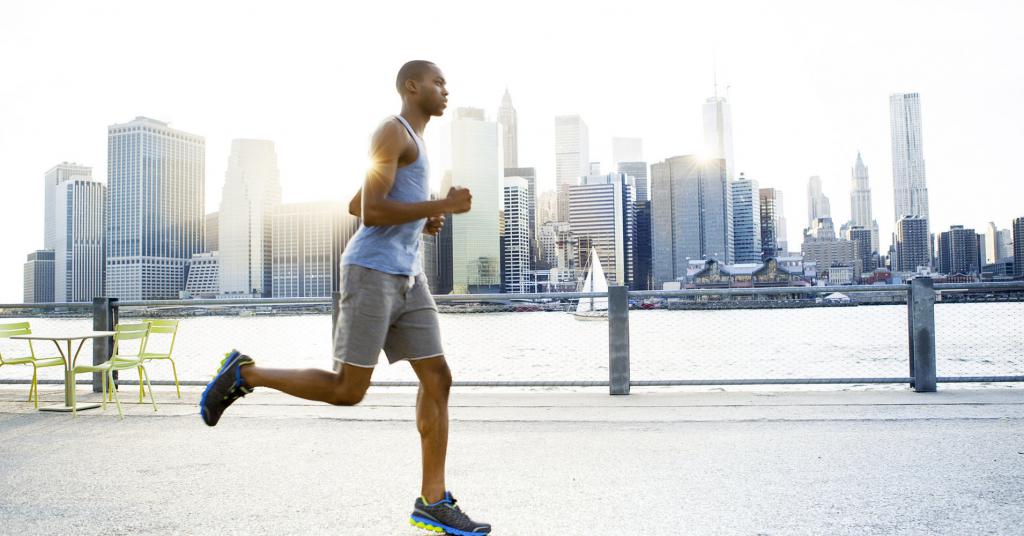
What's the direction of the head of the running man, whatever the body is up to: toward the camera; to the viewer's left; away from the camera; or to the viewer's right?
to the viewer's right

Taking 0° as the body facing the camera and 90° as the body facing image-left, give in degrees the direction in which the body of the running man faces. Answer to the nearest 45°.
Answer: approximately 270°
